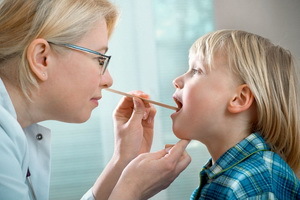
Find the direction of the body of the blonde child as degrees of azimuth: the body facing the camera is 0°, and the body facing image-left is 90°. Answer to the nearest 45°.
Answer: approximately 90°

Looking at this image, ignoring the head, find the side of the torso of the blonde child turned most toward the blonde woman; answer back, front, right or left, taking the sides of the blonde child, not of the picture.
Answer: front

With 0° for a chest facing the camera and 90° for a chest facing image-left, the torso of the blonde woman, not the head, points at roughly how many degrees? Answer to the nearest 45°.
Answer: approximately 270°

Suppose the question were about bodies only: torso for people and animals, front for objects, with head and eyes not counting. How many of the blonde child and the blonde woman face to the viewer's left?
1

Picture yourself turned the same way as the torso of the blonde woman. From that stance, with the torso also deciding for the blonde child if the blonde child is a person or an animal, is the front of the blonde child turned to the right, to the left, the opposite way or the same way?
the opposite way

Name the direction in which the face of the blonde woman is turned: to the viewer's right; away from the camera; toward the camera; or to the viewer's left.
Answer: to the viewer's right

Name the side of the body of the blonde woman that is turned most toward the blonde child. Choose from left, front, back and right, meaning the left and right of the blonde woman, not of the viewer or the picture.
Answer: front

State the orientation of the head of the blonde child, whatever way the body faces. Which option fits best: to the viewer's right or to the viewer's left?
to the viewer's left

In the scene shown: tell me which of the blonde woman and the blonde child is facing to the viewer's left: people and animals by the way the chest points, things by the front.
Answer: the blonde child
